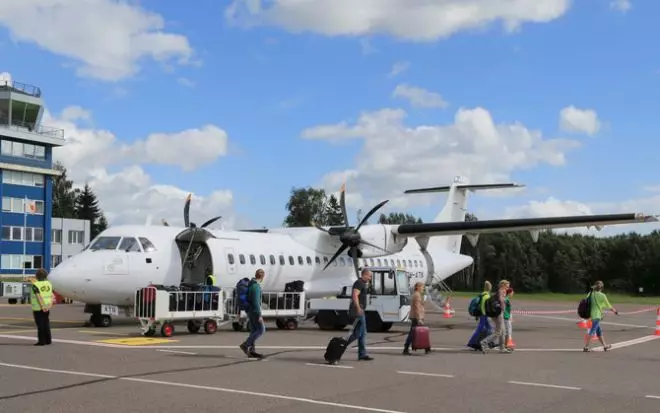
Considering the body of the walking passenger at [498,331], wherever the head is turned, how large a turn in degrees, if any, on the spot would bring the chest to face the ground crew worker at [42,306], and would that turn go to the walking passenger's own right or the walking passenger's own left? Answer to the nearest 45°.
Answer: approximately 180°

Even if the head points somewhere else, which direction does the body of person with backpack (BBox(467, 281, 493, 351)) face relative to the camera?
to the viewer's right

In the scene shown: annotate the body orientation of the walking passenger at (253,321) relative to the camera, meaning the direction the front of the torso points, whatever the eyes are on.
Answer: to the viewer's right

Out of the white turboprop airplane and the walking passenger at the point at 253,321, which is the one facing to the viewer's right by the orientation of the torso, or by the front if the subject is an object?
the walking passenger

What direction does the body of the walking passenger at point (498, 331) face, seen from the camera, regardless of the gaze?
to the viewer's right

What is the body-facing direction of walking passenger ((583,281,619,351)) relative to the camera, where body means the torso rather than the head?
to the viewer's right
